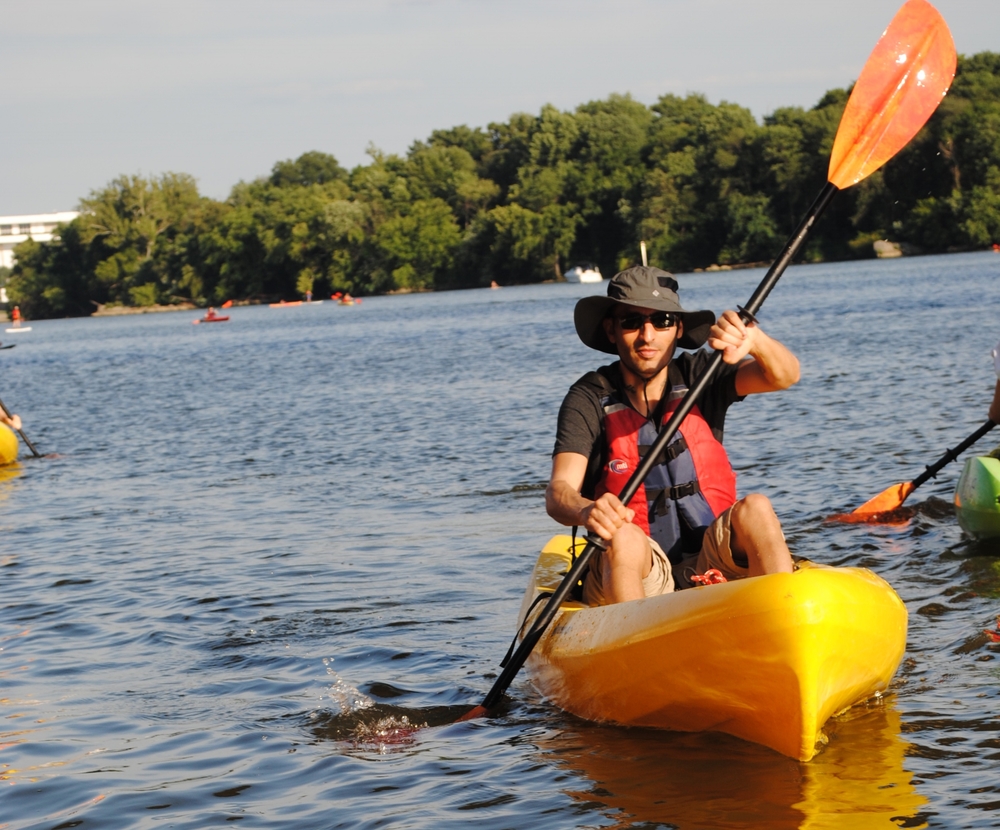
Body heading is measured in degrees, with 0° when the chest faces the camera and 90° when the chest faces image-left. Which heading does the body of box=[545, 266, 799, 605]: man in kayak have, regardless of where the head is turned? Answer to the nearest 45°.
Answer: approximately 0°

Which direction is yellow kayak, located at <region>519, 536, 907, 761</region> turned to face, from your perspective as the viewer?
facing the viewer and to the right of the viewer

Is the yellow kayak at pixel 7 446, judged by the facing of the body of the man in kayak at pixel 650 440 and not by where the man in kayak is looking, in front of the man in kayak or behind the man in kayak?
behind

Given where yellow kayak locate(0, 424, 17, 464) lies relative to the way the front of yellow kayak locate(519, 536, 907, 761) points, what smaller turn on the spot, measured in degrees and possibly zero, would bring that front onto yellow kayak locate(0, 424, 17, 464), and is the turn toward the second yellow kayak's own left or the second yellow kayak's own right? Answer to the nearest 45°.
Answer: approximately 180°
